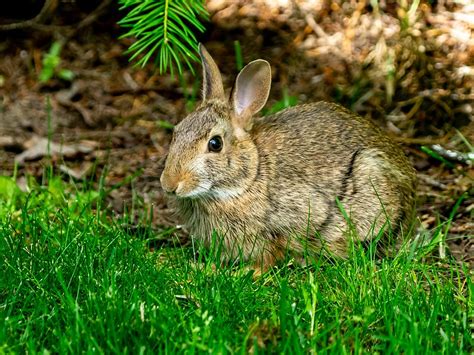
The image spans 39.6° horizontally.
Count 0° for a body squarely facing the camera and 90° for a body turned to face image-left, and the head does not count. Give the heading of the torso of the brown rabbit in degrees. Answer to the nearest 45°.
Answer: approximately 45°
